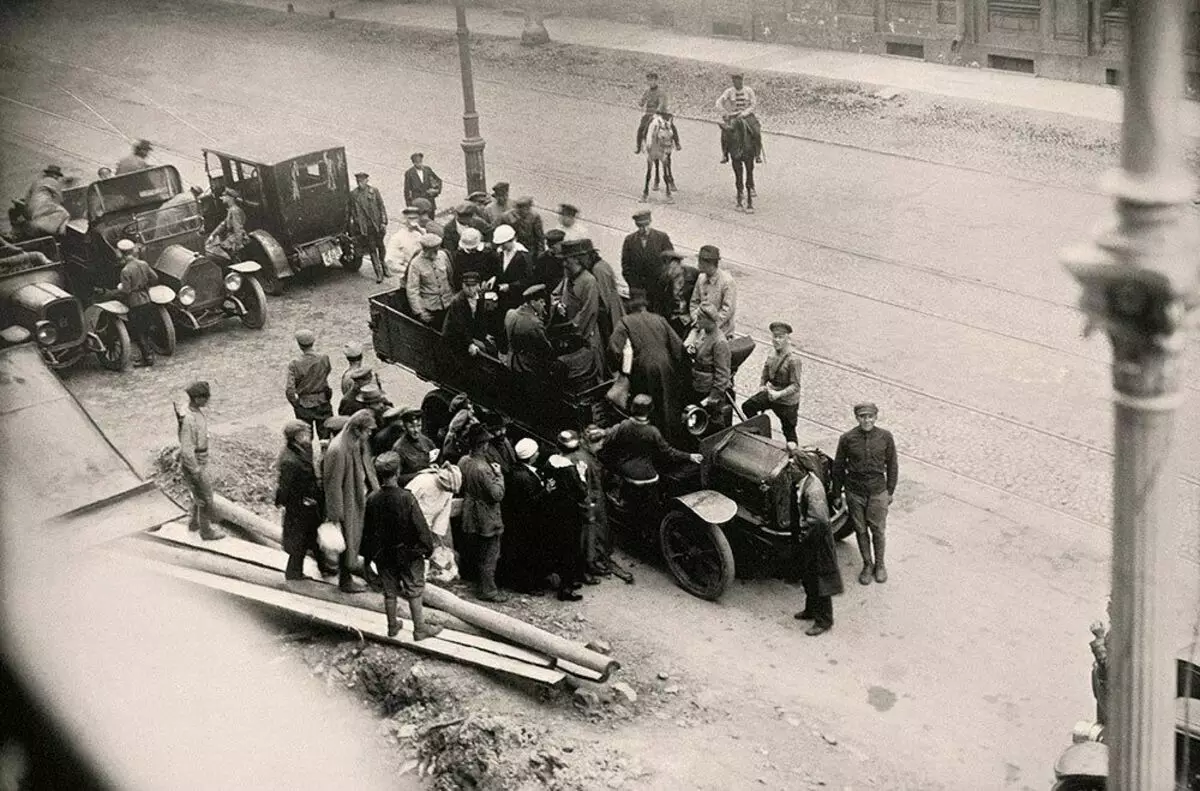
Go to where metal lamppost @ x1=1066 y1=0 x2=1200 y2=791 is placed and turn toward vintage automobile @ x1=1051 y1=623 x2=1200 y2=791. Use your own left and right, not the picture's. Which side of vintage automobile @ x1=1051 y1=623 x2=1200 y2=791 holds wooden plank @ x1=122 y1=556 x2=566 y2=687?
left

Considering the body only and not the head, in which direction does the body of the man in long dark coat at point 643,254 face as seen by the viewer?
toward the camera

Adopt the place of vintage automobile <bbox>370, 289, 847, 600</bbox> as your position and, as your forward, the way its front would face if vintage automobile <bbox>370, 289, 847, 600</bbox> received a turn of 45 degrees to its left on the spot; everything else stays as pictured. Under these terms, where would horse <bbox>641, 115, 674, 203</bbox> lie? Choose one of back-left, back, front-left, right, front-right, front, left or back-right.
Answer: left

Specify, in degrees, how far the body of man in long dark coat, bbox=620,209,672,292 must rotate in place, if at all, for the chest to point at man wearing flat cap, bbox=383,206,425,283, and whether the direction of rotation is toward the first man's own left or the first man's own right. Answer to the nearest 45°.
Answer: approximately 90° to the first man's own right

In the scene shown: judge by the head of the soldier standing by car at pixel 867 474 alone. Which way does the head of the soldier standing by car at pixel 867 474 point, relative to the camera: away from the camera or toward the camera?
toward the camera

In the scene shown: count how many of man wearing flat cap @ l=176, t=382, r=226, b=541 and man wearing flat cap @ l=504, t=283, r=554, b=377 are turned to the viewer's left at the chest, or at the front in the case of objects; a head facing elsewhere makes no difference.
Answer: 0

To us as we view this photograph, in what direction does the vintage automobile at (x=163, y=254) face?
facing the viewer and to the right of the viewer

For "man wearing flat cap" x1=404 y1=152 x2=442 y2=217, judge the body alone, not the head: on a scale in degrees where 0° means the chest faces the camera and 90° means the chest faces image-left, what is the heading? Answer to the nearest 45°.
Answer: approximately 0°

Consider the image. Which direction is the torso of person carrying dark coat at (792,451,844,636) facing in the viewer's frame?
to the viewer's left

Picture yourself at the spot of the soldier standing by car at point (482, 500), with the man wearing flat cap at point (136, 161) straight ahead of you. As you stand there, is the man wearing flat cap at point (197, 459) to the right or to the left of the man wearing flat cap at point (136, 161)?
left

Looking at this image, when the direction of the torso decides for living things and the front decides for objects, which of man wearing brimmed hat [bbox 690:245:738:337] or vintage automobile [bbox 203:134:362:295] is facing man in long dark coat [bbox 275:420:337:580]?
the man wearing brimmed hat

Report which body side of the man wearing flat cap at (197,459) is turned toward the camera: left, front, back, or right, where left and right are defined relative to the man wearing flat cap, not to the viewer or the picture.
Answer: right

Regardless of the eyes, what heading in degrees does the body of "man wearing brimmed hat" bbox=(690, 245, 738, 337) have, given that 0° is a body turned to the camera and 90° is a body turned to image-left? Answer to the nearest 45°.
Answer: approximately 45°

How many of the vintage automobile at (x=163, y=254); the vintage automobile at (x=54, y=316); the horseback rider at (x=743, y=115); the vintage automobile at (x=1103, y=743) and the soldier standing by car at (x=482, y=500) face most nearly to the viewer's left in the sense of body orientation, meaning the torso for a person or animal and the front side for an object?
1

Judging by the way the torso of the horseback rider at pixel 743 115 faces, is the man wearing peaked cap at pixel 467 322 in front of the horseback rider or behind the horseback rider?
in front

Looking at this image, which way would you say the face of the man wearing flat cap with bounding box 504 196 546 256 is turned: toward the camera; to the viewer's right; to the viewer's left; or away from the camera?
toward the camera
